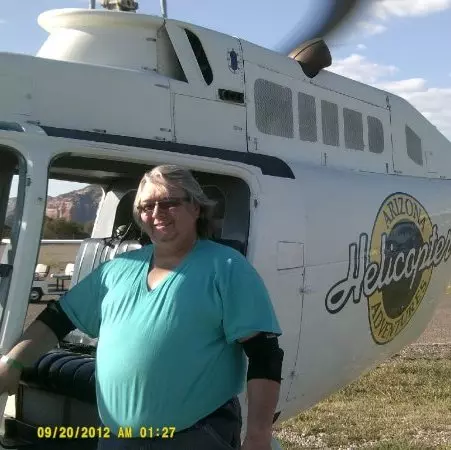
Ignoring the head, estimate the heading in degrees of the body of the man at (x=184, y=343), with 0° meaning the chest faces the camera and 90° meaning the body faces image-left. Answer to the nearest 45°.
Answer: approximately 45°
